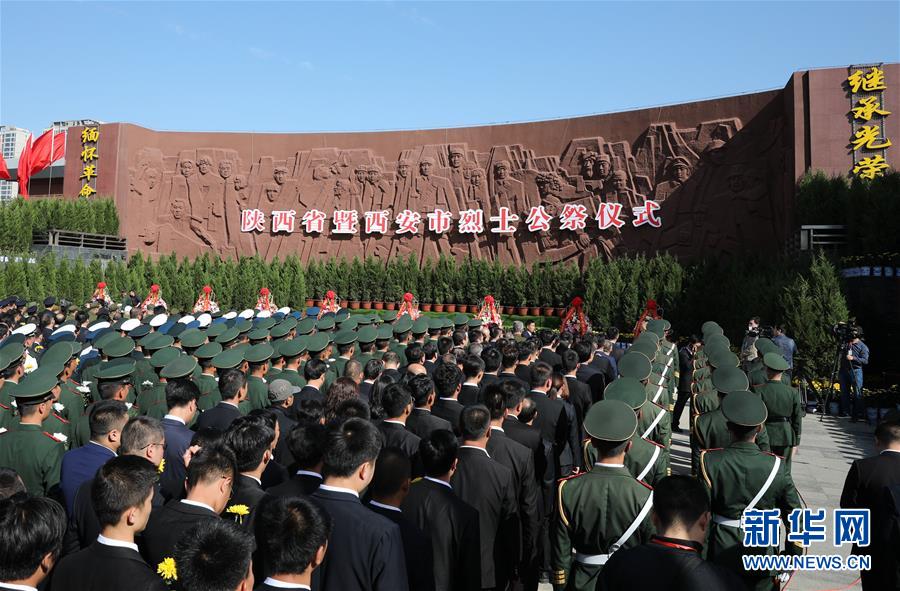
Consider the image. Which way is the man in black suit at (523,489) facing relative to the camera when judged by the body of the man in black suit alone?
away from the camera

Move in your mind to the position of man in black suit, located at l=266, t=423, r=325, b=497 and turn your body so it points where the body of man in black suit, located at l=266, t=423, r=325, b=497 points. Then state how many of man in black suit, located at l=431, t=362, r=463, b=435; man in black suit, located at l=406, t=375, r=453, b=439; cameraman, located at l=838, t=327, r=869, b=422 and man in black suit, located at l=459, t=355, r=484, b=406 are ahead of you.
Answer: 4

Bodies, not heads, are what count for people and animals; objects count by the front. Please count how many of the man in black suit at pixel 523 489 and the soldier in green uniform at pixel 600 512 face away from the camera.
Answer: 2

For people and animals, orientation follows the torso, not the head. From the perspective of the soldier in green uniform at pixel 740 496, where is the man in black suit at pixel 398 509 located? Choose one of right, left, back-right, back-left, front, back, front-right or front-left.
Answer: back-left

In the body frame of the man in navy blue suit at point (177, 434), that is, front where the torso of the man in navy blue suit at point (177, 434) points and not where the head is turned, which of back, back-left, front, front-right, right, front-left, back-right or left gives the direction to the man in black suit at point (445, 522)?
right

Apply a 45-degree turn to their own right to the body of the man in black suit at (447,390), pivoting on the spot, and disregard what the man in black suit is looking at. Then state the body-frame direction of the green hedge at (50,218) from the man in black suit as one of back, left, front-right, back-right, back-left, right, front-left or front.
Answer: back-left

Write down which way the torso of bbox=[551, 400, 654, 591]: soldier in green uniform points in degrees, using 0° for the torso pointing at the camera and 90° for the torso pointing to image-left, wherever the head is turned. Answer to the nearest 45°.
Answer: approximately 180°

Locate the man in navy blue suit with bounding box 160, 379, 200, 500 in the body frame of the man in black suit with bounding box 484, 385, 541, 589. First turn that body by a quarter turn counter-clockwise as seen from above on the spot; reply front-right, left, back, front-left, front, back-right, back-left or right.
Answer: front

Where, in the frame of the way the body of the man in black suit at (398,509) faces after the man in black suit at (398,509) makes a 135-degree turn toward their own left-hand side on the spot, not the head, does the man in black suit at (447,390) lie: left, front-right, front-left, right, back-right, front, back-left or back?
right

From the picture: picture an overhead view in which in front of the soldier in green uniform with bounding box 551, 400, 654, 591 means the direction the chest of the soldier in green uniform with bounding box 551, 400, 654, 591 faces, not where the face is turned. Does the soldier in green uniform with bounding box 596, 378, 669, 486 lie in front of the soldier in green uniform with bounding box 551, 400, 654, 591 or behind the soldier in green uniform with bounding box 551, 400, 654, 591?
in front

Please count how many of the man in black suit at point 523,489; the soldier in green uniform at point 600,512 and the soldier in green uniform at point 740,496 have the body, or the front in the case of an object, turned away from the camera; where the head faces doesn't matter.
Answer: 3

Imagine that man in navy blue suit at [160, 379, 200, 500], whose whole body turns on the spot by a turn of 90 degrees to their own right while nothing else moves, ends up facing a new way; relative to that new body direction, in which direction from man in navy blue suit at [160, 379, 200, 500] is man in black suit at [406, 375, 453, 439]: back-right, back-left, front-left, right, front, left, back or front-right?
front-left

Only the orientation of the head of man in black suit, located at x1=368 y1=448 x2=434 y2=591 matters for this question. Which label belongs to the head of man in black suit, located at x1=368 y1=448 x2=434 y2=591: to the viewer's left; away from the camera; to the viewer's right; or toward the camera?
away from the camera

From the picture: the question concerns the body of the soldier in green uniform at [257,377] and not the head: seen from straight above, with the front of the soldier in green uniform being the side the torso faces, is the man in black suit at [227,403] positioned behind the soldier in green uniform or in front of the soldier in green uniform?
behind

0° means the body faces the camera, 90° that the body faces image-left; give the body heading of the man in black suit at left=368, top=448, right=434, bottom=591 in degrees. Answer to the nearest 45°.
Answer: approximately 225°

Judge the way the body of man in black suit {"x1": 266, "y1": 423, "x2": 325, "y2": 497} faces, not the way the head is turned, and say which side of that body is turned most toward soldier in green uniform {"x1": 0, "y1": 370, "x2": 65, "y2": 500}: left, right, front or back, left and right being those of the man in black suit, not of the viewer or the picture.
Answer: left

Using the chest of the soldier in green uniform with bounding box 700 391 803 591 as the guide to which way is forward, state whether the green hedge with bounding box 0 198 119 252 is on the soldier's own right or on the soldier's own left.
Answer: on the soldier's own left

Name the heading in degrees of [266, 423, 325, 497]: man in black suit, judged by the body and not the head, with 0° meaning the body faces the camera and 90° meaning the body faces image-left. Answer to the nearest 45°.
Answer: approximately 225°

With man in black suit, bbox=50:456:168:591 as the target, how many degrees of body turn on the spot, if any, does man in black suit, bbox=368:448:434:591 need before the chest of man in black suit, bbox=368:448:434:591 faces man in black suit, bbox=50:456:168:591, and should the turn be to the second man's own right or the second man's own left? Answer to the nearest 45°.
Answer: approximately 135° to the second man's own left

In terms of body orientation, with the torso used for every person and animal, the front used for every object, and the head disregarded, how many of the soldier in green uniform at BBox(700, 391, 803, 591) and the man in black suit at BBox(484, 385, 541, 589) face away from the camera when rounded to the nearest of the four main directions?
2

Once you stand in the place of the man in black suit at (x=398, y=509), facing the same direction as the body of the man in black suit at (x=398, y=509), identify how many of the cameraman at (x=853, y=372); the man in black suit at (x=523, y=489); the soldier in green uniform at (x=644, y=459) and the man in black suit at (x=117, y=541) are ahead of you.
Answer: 3
